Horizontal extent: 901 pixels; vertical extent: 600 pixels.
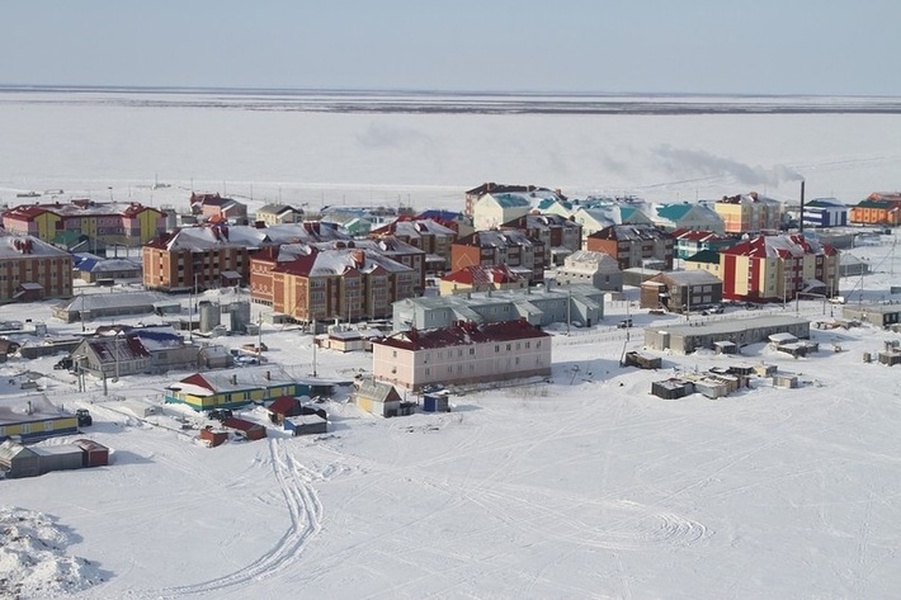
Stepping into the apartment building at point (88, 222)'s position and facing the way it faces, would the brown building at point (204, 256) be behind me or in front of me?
in front

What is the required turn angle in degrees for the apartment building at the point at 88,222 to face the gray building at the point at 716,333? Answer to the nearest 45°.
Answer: approximately 45° to its left

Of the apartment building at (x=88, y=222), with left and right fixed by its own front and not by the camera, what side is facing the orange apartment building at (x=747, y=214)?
left

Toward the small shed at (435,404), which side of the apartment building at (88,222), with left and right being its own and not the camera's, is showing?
front

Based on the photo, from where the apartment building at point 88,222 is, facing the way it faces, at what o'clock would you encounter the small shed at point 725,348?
The small shed is roughly at 11 o'clock from the apartment building.

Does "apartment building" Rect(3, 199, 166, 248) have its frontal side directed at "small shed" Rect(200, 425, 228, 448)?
yes

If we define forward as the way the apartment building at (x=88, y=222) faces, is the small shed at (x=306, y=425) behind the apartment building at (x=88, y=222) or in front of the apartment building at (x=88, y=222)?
in front

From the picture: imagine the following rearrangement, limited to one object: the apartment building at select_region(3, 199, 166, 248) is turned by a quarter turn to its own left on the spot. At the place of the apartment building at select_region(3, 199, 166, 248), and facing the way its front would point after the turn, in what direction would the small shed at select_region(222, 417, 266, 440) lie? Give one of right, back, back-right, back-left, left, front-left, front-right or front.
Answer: right

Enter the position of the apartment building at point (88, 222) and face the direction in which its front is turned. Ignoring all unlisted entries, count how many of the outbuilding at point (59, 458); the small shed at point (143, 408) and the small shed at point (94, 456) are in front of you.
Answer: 3

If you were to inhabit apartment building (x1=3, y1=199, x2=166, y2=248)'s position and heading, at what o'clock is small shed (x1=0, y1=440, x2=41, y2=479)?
The small shed is roughly at 12 o'clock from the apartment building.

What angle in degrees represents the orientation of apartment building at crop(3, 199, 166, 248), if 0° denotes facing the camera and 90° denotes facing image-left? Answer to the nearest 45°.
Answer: approximately 0°

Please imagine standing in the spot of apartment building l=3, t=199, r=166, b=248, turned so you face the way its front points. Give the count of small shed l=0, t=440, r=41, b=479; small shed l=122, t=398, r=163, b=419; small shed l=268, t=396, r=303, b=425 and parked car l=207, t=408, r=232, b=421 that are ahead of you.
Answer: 4

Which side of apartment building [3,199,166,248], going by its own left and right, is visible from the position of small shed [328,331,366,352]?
front
